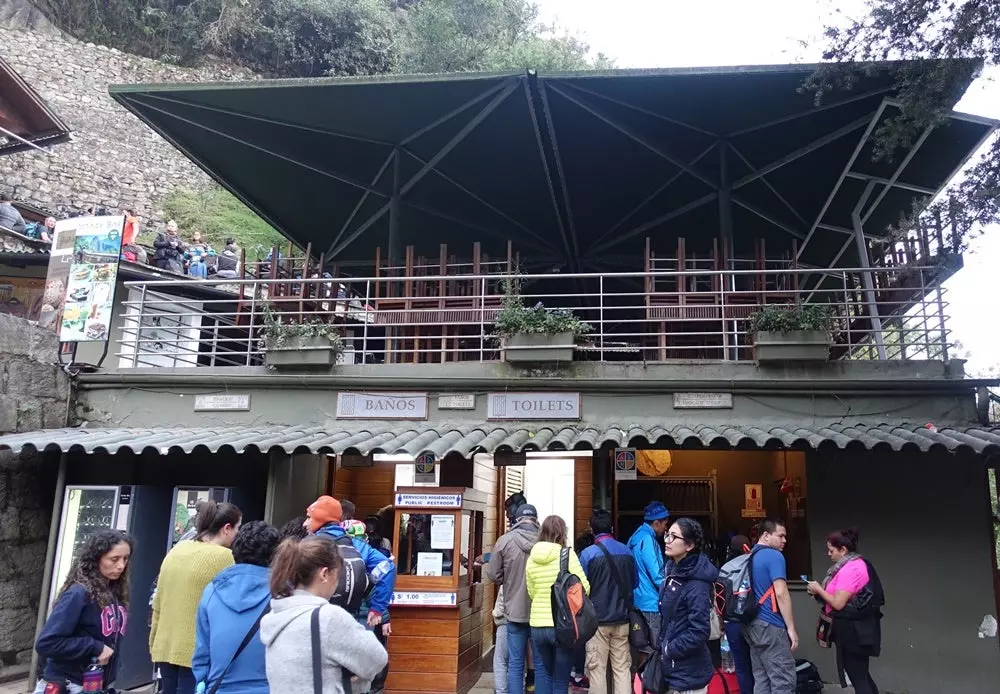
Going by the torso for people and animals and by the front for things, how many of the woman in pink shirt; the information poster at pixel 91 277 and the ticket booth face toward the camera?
2

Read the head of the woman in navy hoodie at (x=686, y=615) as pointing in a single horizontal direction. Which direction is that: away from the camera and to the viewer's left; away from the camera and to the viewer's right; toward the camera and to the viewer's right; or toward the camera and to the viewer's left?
toward the camera and to the viewer's left

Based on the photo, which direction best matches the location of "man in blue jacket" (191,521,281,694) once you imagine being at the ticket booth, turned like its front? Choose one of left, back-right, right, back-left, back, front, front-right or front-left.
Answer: front

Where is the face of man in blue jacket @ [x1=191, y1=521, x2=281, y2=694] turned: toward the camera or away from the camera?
away from the camera

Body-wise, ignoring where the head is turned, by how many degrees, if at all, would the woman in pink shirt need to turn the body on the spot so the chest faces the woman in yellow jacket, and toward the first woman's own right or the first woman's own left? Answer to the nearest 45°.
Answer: approximately 45° to the first woman's own left

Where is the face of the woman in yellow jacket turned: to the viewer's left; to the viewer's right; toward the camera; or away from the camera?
away from the camera

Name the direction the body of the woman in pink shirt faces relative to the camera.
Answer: to the viewer's left

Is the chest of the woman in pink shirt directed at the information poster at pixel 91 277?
yes

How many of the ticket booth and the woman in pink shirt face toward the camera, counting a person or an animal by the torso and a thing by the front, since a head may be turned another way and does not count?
1

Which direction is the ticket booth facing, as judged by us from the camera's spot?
facing the viewer

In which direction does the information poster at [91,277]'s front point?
toward the camera

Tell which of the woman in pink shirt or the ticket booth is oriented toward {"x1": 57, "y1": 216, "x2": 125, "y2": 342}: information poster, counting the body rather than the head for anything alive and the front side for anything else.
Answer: the woman in pink shirt

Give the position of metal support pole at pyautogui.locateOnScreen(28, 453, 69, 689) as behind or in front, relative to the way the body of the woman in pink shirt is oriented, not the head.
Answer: in front
